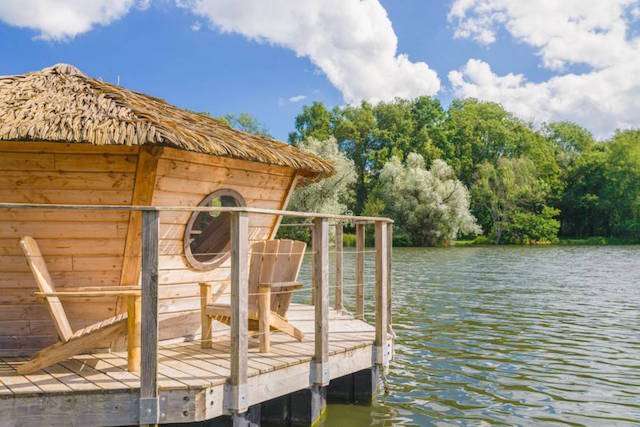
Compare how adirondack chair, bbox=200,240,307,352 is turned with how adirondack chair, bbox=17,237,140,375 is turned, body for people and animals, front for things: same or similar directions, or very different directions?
very different directions

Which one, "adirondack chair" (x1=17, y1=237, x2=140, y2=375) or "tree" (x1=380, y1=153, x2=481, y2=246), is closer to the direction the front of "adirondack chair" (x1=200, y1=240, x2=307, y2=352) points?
the adirondack chair

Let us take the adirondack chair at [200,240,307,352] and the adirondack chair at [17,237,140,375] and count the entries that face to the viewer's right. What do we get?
1

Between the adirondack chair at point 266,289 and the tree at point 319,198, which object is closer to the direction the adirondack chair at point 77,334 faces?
the adirondack chair

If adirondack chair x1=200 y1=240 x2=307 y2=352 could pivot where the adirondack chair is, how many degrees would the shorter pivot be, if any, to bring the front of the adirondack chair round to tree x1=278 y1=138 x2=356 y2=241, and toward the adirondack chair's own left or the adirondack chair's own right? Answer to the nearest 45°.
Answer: approximately 135° to the adirondack chair's own right

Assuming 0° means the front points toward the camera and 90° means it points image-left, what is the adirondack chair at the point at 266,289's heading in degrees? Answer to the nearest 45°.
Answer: approximately 45°

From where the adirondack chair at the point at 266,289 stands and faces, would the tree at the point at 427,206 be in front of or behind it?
behind

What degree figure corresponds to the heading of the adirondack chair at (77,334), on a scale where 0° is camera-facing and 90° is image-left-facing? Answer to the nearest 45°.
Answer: approximately 270°
